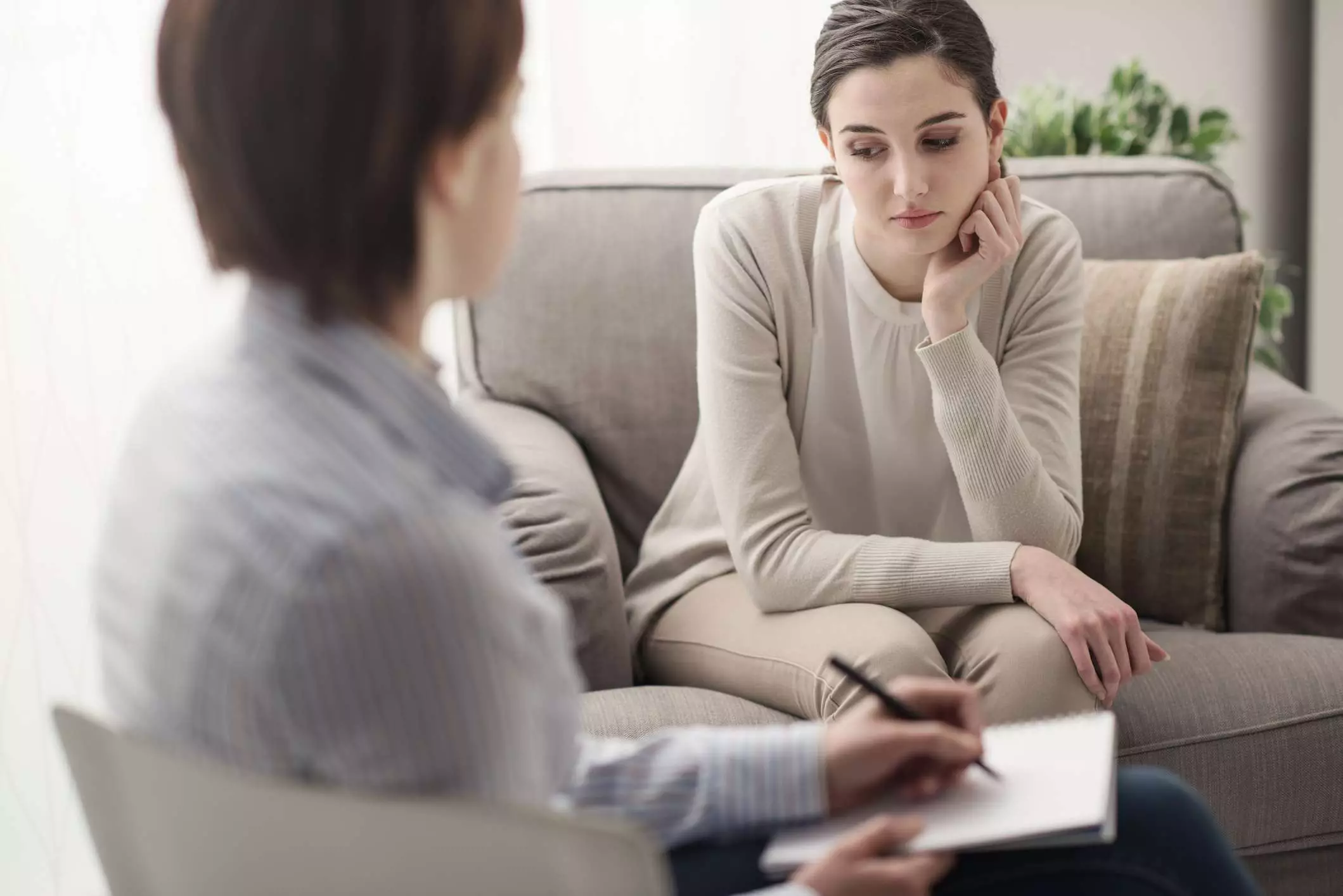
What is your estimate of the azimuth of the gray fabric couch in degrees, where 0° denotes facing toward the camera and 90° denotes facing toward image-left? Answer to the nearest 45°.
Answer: approximately 0°

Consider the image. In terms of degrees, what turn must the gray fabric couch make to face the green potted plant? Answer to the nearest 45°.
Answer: approximately 135° to its left
